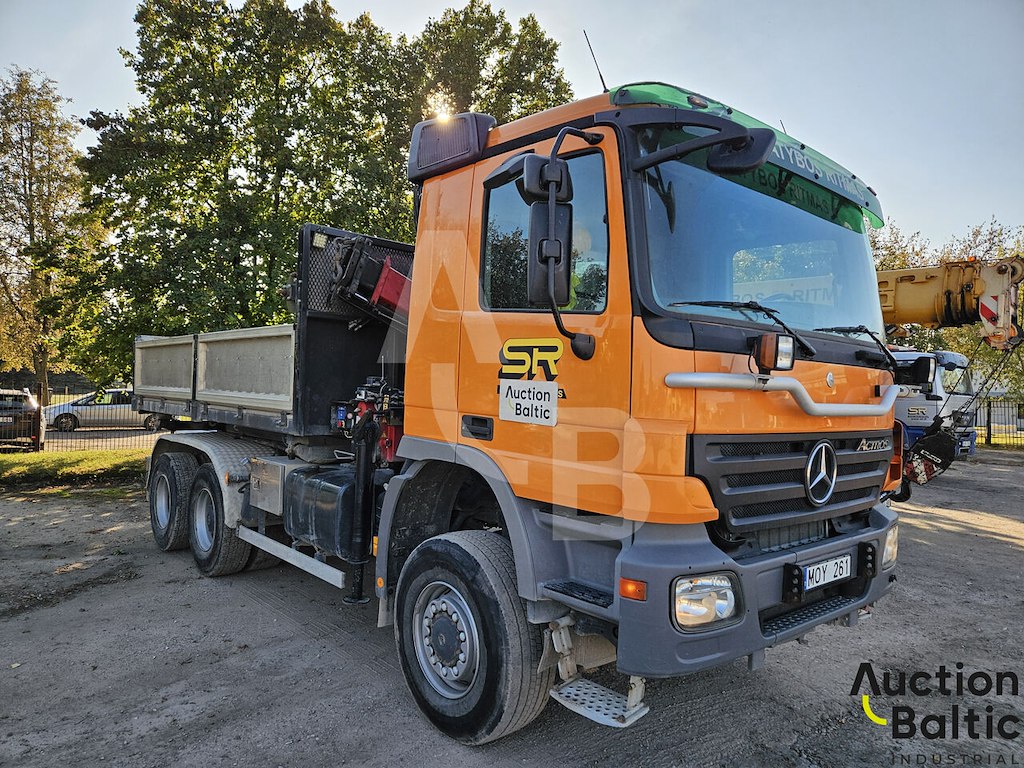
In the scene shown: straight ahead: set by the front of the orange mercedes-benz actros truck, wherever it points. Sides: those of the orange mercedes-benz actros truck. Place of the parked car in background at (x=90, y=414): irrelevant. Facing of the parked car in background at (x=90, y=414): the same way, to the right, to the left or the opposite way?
to the right

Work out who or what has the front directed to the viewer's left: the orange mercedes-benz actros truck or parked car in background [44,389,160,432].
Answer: the parked car in background

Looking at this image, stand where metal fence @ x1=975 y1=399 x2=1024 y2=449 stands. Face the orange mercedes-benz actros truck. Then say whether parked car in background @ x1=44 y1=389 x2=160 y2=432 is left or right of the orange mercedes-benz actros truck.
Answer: right

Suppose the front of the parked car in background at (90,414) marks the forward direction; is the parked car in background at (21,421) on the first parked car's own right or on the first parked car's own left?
on the first parked car's own left

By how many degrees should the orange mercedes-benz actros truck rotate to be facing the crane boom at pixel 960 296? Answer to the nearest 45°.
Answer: approximately 90° to its left

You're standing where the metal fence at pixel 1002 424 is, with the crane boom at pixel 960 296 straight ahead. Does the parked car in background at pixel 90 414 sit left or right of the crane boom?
right

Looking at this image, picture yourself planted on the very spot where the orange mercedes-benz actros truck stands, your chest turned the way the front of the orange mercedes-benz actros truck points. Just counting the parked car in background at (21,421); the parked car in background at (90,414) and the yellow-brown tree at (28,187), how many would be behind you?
3

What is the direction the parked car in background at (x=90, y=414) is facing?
to the viewer's left
